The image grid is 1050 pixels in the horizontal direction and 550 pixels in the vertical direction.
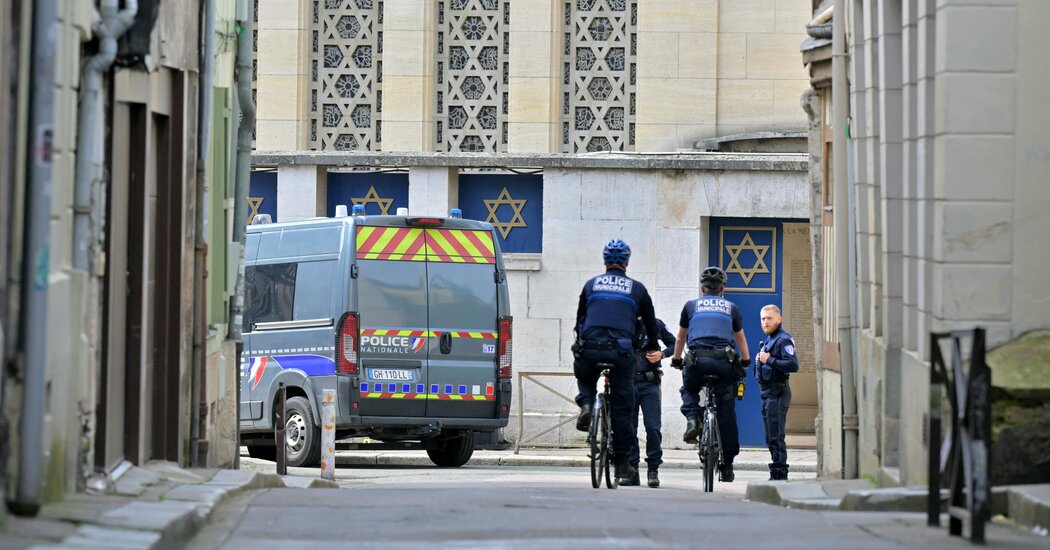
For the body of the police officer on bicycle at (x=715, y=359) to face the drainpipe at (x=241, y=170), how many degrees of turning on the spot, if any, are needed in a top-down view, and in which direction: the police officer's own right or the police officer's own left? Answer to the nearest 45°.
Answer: approximately 90° to the police officer's own left

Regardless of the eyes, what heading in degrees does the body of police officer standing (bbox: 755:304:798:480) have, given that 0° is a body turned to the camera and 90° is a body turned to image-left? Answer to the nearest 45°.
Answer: approximately 45°

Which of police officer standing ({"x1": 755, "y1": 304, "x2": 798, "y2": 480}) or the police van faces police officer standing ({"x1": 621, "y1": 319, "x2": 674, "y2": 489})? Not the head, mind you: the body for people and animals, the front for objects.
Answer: police officer standing ({"x1": 755, "y1": 304, "x2": 798, "y2": 480})

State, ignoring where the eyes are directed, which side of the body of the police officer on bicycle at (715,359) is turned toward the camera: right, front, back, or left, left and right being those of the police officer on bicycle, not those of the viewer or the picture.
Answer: back

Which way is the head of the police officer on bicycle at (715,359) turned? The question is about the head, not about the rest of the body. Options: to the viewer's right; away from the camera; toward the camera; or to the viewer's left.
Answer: away from the camera

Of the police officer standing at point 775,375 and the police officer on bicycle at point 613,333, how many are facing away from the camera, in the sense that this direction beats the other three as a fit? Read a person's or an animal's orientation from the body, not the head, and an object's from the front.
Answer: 1

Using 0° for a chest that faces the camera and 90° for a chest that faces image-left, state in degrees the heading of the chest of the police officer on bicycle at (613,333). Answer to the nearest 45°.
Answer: approximately 180°

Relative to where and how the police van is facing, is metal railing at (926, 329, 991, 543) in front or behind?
behind

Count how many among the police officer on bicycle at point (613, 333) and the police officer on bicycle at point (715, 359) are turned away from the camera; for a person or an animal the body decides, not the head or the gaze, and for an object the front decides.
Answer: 2

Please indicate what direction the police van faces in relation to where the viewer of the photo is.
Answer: facing away from the viewer and to the left of the viewer

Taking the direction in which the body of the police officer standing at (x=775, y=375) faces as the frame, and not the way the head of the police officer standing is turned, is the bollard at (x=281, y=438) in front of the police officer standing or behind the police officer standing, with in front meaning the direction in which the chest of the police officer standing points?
in front

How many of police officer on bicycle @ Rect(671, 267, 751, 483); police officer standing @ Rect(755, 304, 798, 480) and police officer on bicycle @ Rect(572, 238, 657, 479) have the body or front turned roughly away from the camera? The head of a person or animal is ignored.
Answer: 2
